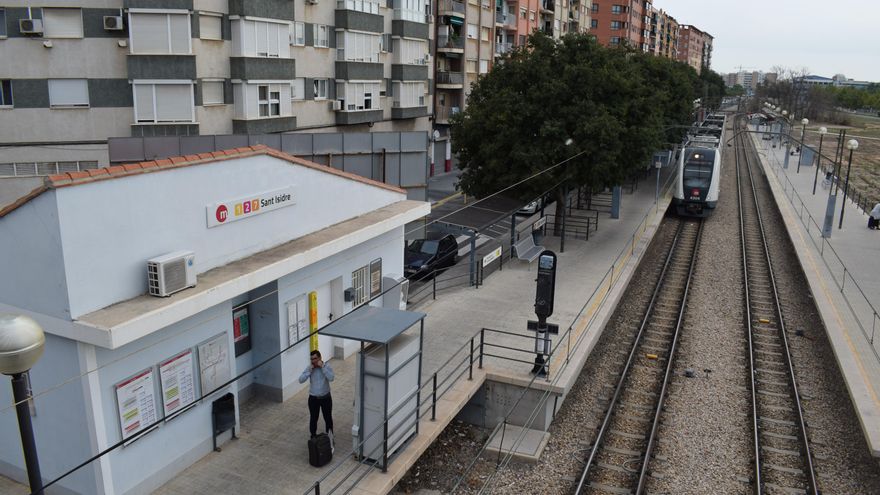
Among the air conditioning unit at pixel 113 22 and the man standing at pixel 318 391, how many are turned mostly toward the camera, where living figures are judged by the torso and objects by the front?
2

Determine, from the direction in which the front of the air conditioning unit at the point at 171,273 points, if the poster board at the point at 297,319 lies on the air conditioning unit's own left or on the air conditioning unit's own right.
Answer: on the air conditioning unit's own left

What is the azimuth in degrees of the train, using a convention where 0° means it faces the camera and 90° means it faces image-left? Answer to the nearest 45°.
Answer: approximately 0°

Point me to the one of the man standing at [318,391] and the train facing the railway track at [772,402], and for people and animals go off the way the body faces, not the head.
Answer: the train

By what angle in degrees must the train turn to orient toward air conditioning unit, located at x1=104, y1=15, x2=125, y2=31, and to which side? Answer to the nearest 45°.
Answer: approximately 45° to its right

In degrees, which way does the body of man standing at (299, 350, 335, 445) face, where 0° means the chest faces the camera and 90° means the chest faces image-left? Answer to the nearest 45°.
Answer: approximately 0°

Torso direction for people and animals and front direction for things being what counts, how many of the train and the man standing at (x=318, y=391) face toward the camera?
2

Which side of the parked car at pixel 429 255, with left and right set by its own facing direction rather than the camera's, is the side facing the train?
back

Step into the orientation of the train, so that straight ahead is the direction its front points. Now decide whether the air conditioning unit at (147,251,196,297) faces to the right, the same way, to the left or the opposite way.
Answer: to the left

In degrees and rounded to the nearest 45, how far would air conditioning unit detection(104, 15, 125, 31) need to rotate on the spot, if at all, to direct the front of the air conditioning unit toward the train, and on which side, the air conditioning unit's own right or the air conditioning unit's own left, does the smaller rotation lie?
approximately 90° to the air conditioning unit's own left

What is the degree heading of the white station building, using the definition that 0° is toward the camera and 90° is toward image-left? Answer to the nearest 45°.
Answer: approximately 315°

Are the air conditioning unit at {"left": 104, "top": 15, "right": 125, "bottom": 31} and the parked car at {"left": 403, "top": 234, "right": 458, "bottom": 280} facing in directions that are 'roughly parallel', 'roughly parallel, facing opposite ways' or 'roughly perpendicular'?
roughly perpendicular
